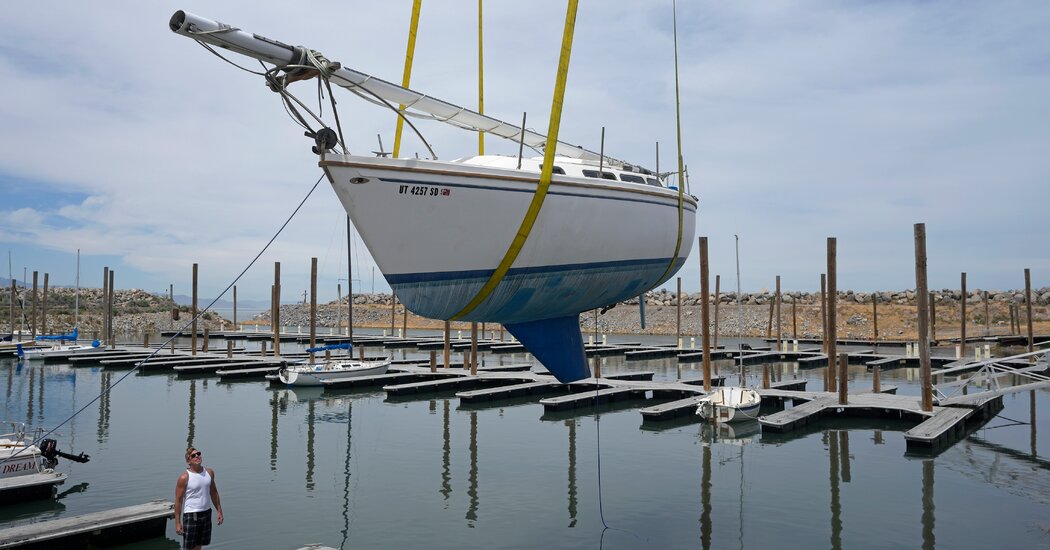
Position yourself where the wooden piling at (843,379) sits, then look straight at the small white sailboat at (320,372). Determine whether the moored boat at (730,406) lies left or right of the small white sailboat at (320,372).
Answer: left

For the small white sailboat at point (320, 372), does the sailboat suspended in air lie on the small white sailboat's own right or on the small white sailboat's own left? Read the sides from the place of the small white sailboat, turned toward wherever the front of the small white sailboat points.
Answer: on the small white sailboat's own right

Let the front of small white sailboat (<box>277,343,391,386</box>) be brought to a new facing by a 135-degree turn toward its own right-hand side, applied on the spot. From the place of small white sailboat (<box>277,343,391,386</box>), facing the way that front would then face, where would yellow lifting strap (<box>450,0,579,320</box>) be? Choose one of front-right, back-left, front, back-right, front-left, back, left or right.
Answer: front

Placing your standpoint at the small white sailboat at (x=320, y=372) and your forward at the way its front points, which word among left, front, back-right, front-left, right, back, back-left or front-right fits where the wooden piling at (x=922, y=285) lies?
right

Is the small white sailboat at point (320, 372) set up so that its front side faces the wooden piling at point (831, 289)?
no

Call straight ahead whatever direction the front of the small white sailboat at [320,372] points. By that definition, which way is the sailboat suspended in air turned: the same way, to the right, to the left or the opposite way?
the opposite way

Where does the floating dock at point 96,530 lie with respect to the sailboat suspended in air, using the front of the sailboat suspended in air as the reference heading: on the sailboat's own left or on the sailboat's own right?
on the sailboat's own right
